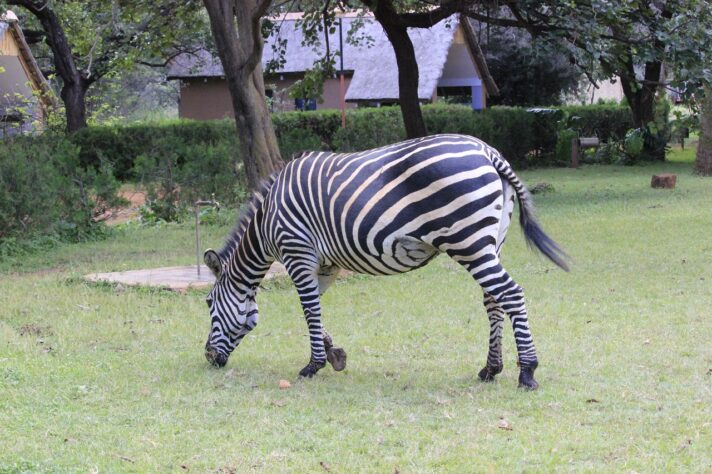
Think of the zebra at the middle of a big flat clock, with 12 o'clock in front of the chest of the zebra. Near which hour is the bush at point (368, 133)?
The bush is roughly at 3 o'clock from the zebra.

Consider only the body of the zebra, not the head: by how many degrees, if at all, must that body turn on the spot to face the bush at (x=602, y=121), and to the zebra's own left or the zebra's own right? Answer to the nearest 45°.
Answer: approximately 90° to the zebra's own right

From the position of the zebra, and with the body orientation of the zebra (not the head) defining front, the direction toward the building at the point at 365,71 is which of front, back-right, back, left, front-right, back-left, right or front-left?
right

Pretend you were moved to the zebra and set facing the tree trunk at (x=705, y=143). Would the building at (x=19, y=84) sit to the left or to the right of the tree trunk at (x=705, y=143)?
left

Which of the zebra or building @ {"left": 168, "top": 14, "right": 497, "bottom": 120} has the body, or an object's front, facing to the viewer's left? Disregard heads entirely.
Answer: the zebra

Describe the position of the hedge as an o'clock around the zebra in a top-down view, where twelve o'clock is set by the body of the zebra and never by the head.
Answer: The hedge is roughly at 3 o'clock from the zebra.

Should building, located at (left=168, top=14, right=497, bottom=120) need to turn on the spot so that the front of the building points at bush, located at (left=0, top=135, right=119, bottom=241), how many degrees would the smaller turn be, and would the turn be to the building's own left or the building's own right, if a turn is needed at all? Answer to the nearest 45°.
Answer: approximately 45° to the building's own right

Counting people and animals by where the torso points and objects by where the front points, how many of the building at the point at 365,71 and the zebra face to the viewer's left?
1

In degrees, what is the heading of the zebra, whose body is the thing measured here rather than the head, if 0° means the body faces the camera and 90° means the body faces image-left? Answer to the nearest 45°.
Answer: approximately 90°

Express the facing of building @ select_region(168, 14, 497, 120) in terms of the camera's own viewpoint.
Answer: facing the viewer and to the right of the viewer

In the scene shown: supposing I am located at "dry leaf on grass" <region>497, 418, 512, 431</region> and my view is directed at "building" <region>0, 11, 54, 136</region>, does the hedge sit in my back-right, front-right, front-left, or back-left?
front-right

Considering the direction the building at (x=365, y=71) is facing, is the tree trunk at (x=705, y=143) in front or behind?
in front

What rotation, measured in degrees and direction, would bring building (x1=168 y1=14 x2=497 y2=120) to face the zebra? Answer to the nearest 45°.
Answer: approximately 45° to its right

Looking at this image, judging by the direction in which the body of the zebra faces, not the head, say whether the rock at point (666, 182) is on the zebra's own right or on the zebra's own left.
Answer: on the zebra's own right

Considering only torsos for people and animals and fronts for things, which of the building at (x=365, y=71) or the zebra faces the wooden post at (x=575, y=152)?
the building
